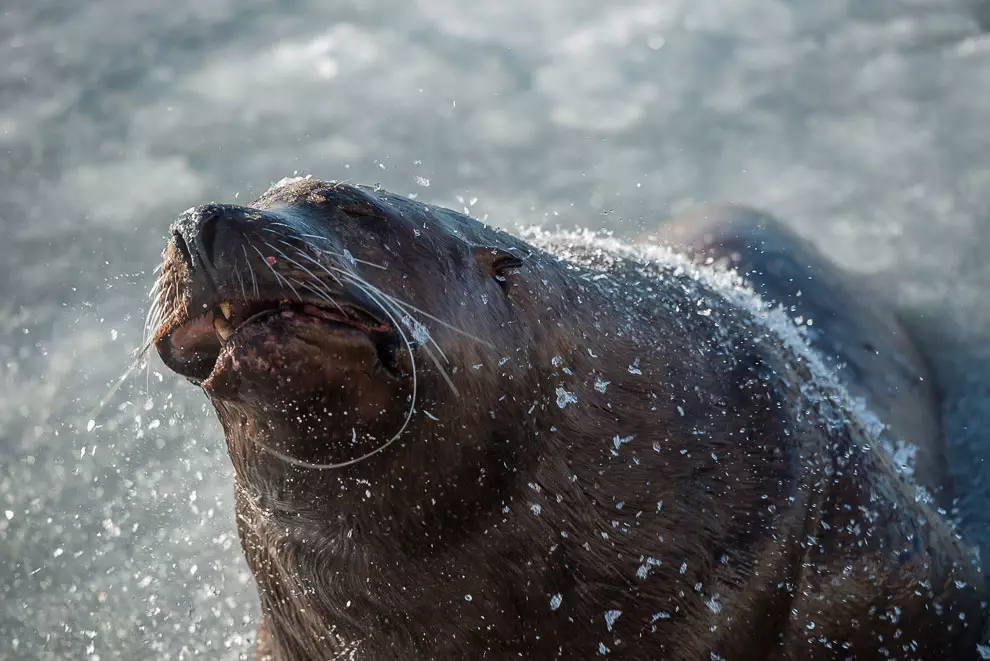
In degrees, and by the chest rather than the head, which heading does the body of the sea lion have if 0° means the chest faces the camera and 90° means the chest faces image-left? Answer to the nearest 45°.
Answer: approximately 45°
